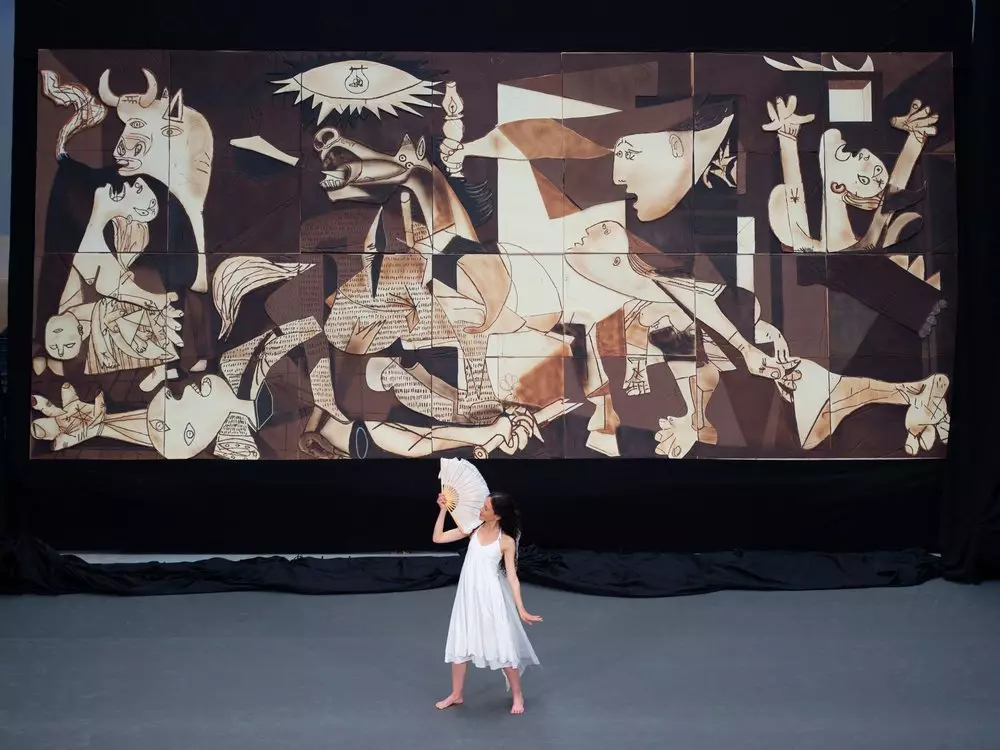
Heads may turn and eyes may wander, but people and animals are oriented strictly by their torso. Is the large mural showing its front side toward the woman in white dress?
yes

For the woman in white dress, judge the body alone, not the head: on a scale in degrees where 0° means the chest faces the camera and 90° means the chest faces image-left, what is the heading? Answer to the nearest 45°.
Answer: approximately 45°

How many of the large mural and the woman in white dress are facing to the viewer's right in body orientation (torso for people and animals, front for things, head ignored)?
0

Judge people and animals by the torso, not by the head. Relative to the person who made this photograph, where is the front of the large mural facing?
facing the viewer

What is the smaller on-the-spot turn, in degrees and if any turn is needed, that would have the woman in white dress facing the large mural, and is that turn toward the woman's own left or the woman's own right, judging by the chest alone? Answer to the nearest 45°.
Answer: approximately 135° to the woman's own right
